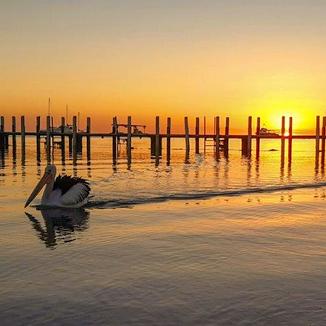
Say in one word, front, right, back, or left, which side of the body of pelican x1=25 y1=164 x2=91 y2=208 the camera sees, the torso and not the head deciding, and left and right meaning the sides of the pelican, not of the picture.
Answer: left
